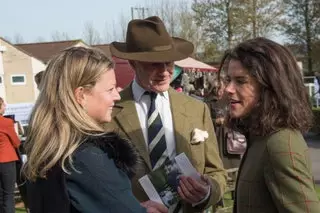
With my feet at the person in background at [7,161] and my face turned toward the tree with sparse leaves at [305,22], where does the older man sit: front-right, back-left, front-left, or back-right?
back-right

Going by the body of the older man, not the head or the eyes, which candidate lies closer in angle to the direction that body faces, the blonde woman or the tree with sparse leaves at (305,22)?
the blonde woman

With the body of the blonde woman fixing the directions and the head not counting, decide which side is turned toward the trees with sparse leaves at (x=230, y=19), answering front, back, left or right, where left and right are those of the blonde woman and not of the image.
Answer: left

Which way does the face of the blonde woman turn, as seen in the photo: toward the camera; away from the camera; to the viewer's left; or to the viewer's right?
to the viewer's right

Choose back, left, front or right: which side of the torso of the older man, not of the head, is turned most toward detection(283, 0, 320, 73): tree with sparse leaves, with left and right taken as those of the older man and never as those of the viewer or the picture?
back

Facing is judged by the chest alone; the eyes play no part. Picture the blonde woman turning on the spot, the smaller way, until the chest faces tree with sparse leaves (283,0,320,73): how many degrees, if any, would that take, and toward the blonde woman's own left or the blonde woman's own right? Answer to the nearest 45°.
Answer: approximately 45° to the blonde woman's own left

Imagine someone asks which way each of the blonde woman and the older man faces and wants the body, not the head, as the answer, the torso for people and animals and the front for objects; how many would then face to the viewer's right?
1

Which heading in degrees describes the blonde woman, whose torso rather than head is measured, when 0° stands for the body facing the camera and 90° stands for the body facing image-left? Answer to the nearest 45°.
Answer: approximately 270°

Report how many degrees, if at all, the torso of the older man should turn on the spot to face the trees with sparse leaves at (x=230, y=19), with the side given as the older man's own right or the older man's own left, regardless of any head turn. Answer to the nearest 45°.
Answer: approximately 180°

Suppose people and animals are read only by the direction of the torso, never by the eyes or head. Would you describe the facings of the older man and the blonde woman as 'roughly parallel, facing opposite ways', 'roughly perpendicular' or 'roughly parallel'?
roughly perpendicular

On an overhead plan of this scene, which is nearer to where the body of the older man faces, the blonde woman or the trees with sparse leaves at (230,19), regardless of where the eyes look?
the blonde woman

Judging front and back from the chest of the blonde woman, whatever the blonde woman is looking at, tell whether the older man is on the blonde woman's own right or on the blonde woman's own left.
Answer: on the blonde woman's own left
